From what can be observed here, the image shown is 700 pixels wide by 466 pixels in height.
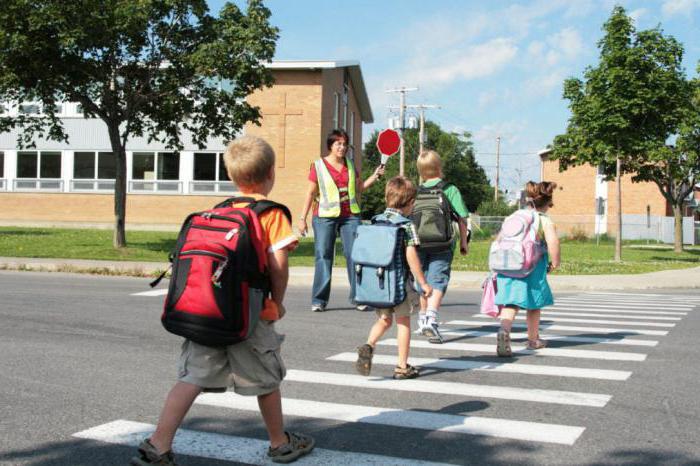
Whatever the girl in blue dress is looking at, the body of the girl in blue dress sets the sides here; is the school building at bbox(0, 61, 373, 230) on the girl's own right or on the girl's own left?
on the girl's own left

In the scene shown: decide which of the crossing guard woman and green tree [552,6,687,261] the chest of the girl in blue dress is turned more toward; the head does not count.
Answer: the green tree

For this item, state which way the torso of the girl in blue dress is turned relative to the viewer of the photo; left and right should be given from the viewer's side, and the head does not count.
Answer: facing away from the viewer and to the right of the viewer

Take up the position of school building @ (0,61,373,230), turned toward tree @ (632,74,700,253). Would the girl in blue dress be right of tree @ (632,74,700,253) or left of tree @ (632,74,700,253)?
right

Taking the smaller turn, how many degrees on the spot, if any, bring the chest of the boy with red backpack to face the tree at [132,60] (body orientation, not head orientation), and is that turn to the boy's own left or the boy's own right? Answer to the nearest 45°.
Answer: approximately 45° to the boy's own left

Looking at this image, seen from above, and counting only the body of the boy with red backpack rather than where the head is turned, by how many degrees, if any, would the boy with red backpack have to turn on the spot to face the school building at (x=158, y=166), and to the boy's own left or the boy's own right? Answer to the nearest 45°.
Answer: approximately 45° to the boy's own left

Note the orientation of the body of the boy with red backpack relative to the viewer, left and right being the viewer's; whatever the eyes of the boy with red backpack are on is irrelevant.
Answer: facing away from the viewer and to the right of the viewer
